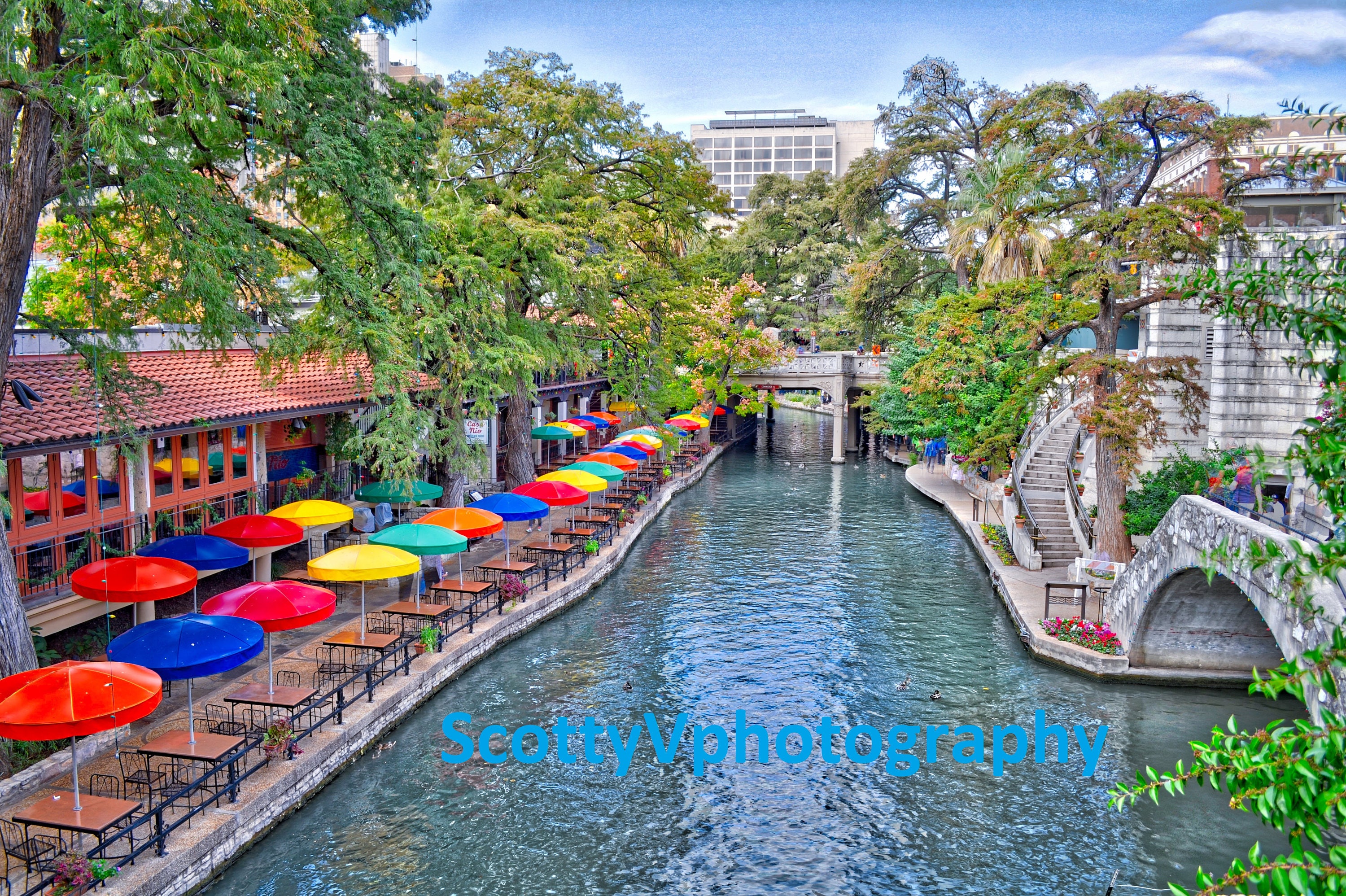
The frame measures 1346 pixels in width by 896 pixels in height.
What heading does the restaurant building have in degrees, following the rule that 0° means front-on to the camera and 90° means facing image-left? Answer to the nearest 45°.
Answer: approximately 315°

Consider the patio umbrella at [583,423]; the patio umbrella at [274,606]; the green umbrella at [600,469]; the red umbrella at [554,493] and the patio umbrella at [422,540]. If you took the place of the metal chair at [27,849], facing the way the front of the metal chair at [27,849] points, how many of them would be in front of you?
5

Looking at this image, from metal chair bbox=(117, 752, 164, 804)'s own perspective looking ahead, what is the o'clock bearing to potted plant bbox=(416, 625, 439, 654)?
The potted plant is roughly at 12 o'clock from the metal chair.

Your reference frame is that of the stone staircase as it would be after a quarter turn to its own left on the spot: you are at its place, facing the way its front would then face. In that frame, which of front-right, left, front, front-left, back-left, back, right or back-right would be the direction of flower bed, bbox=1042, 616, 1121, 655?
right

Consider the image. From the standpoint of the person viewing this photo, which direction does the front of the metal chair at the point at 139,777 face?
facing away from the viewer and to the right of the viewer

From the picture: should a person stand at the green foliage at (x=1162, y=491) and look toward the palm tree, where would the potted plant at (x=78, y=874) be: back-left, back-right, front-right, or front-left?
back-left

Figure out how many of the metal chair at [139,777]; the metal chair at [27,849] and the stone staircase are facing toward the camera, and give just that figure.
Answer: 1

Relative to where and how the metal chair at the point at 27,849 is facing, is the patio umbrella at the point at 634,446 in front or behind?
in front

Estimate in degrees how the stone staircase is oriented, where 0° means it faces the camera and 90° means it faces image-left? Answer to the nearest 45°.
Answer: approximately 0°

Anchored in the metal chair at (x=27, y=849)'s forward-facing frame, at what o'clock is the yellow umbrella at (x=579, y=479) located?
The yellow umbrella is roughly at 12 o'clock from the metal chair.

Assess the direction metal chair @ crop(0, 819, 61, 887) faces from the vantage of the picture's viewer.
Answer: facing away from the viewer and to the right of the viewer

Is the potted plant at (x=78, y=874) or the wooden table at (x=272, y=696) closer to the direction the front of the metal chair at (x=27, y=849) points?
the wooden table

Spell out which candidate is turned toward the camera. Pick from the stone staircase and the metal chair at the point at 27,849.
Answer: the stone staircase

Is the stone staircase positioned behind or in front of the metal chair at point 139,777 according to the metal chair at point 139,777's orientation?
in front
